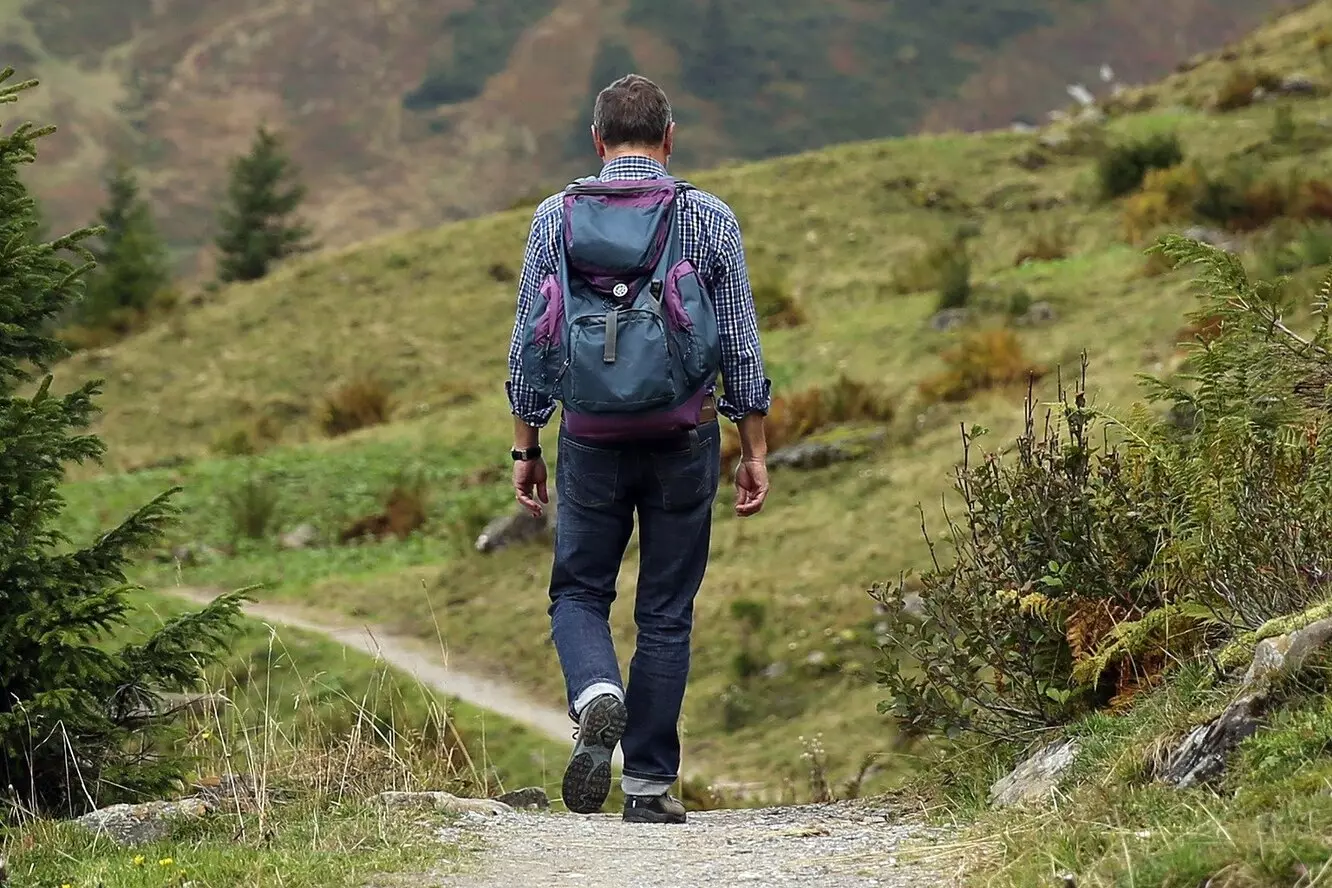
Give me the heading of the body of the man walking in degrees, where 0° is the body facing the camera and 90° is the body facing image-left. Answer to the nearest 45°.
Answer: approximately 180°

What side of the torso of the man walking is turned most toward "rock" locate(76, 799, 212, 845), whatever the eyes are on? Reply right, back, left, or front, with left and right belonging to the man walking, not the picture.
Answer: left

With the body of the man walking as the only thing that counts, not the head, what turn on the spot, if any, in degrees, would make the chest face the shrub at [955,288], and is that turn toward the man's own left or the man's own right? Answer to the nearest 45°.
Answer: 0° — they already face it

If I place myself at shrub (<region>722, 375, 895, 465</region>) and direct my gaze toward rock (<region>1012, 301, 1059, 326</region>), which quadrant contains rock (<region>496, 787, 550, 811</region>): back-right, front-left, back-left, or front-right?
back-right

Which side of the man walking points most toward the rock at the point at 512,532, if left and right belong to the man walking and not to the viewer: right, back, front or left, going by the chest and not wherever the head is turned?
front

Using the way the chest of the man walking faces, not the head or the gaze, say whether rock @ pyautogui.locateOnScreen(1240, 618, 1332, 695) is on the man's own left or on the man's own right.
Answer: on the man's own right

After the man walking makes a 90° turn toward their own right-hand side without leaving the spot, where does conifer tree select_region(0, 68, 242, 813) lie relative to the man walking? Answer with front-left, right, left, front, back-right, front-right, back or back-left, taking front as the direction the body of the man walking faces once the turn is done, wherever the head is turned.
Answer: back

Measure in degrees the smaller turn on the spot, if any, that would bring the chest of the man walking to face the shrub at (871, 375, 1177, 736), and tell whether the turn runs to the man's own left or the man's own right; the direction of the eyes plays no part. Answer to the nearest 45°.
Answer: approximately 90° to the man's own right

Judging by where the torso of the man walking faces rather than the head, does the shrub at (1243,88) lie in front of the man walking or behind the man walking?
in front

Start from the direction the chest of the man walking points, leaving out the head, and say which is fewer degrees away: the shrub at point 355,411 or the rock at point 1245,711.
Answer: the shrub

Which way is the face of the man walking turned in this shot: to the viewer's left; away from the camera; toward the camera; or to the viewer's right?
away from the camera
